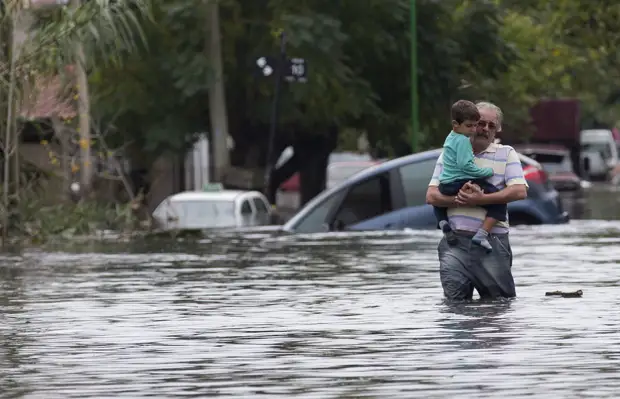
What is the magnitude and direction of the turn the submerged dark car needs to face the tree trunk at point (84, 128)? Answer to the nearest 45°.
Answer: approximately 45° to its right

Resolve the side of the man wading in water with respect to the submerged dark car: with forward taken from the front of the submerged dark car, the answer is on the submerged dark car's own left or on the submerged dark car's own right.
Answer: on the submerged dark car's own left

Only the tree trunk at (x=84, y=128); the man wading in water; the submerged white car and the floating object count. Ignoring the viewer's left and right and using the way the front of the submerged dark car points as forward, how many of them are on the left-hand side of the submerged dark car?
2

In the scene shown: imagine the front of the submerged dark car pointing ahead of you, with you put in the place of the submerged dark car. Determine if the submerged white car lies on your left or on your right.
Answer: on your right

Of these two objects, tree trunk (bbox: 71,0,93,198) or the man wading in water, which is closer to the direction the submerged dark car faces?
the tree trunk

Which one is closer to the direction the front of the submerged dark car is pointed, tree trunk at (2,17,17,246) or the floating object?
the tree trunk

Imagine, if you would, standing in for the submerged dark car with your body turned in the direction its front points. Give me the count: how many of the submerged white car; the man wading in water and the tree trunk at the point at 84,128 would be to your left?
1

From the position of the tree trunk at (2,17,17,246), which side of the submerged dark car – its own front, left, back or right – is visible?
front

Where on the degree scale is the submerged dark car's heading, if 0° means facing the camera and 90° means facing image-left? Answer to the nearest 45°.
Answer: approximately 90°
